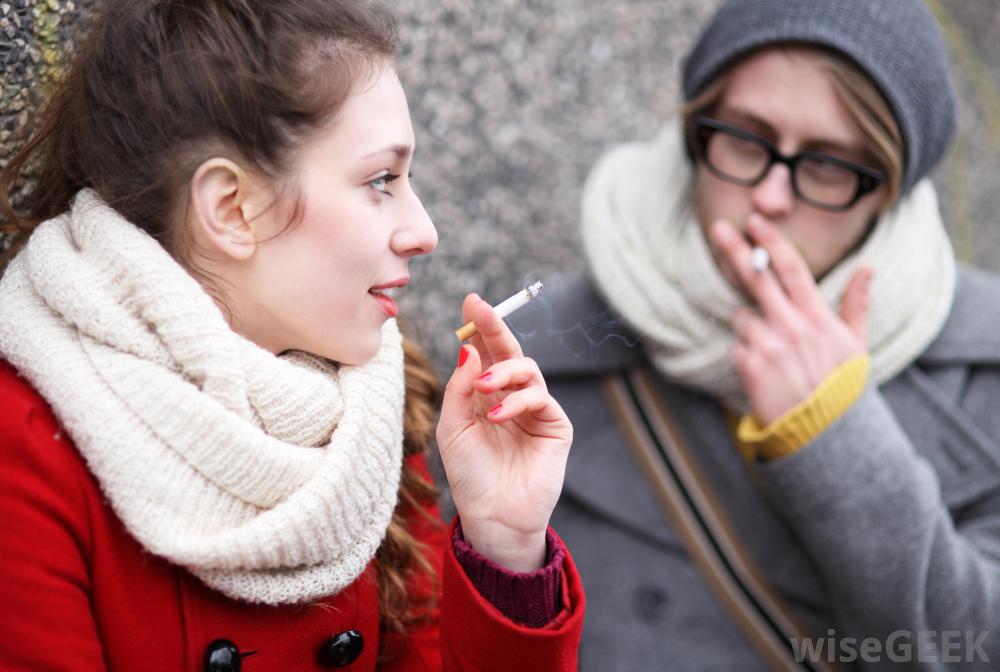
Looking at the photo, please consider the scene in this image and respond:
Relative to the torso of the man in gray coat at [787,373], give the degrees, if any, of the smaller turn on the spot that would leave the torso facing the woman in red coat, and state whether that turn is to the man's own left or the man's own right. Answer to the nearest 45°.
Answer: approximately 45° to the man's own right

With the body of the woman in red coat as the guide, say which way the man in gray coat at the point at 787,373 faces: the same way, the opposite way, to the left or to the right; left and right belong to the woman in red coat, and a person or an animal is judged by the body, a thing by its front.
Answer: to the right

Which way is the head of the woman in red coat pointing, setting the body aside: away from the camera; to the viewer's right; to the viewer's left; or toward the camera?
to the viewer's right

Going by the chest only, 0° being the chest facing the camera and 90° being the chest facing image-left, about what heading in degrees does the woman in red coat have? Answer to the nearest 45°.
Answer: approximately 315°

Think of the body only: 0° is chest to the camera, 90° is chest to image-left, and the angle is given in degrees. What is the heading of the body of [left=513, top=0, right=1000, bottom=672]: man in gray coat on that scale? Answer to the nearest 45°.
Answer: approximately 0°

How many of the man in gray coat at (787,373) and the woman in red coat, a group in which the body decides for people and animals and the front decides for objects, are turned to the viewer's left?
0

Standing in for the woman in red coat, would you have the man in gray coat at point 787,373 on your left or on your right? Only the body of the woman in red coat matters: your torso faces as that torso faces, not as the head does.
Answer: on your left
